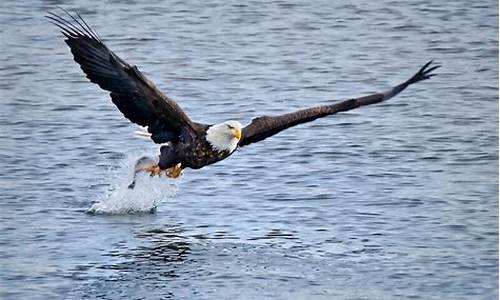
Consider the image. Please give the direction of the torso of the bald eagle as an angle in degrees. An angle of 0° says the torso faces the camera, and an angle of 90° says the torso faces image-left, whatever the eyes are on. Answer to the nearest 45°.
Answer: approximately 315°
